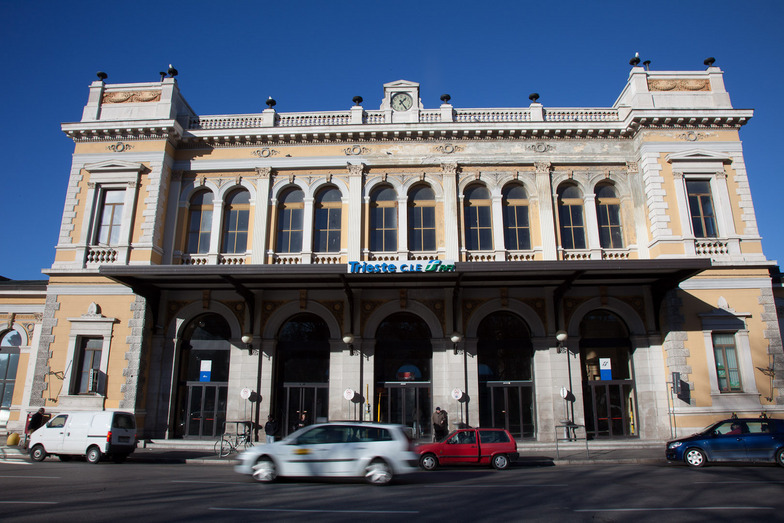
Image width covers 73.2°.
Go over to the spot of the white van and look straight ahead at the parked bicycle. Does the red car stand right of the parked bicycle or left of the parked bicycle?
right

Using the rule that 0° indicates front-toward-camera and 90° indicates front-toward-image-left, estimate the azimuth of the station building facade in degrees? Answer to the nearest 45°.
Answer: approximately 0°

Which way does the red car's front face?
to the viewer's left

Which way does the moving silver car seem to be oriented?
to the viewer's left

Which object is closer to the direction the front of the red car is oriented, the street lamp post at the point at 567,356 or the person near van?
the person near van

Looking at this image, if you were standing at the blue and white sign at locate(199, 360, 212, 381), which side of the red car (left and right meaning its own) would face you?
front

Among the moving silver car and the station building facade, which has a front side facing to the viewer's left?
the moving silver car

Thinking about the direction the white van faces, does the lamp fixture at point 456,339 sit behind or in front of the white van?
behind

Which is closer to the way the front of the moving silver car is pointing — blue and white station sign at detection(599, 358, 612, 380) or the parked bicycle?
the parked bicycle

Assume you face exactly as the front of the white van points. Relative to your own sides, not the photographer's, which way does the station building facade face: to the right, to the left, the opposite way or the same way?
to the left

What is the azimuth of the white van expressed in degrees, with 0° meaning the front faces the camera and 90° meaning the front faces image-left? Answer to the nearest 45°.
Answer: approximately 135°
